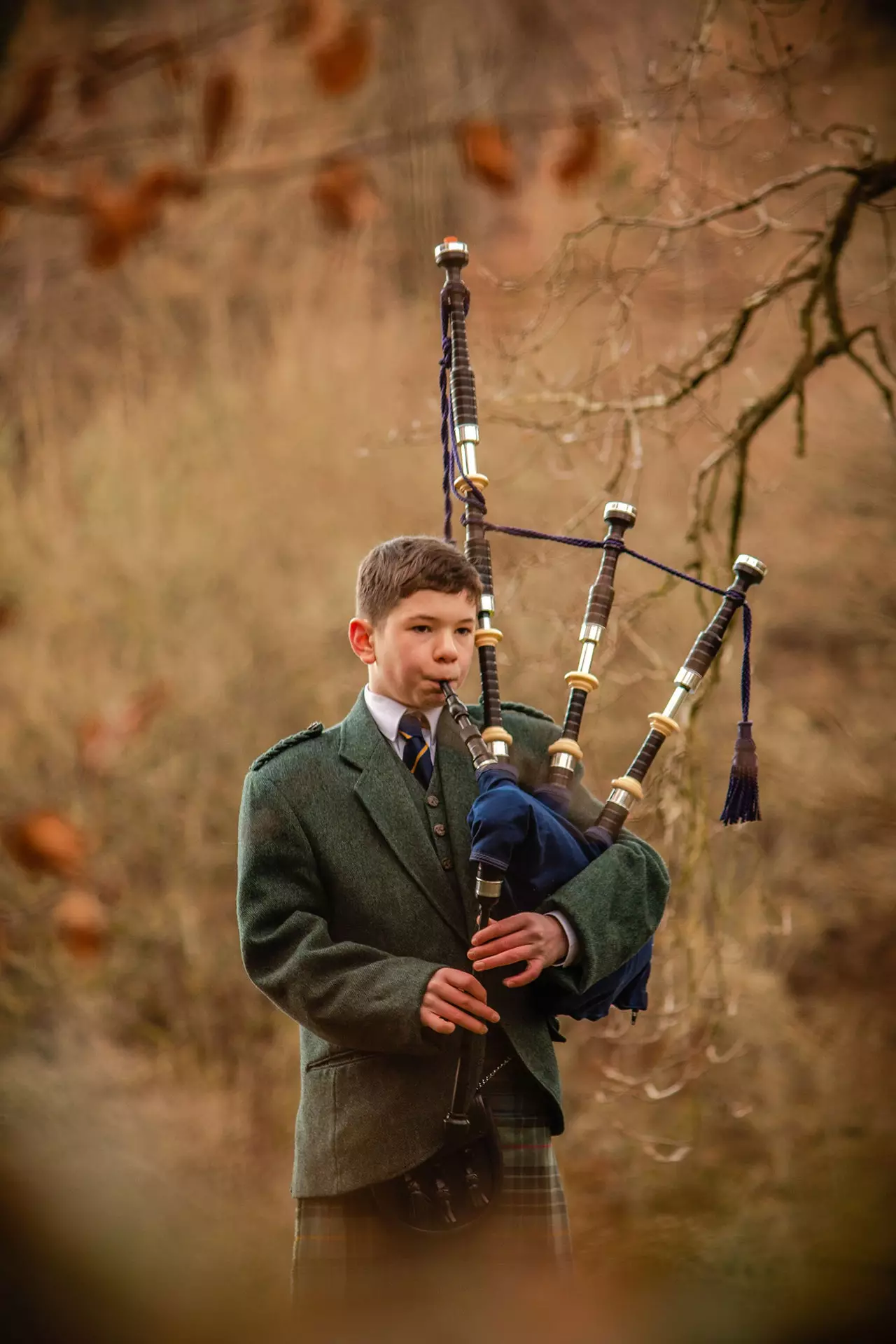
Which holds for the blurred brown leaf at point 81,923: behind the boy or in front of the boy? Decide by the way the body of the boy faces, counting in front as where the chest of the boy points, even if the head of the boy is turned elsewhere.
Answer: behind

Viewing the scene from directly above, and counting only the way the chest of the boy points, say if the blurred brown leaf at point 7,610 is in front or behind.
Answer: behind

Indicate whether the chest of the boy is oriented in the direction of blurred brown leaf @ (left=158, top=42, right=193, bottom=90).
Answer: no

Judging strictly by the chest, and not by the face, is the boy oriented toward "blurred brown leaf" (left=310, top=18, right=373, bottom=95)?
no

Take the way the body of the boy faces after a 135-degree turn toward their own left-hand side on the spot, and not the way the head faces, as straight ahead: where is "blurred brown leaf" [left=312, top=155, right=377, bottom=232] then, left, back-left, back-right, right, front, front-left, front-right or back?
front

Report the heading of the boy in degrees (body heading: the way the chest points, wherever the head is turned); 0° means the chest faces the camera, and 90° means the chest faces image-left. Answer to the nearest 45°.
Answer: approximately 315°

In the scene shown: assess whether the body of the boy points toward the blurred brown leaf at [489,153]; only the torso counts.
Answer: no
